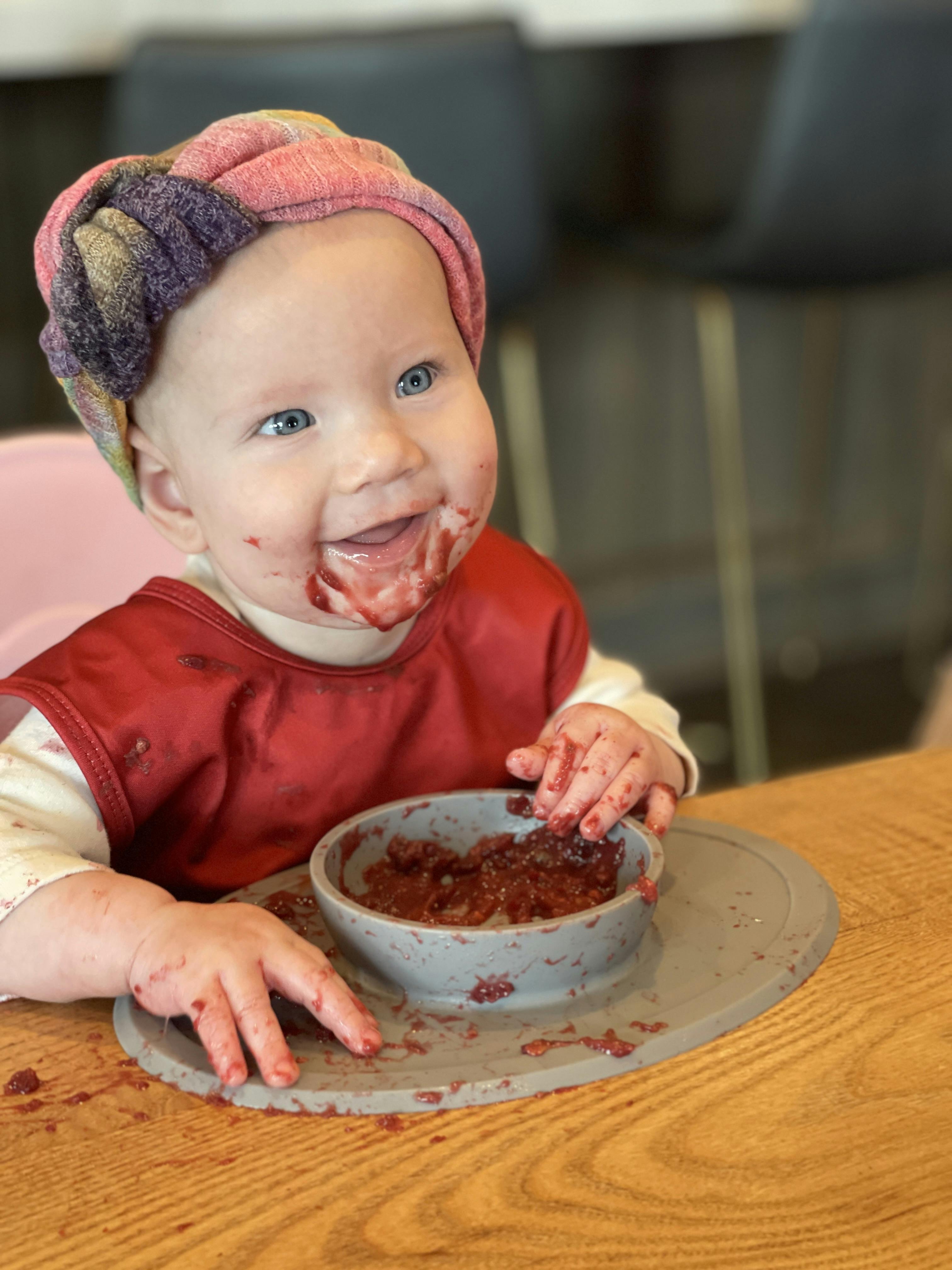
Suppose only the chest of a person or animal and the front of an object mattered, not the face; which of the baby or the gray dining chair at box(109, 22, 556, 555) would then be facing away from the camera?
the gray dining chair

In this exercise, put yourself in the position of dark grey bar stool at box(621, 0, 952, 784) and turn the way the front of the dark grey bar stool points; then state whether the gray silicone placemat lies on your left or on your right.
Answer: on your left

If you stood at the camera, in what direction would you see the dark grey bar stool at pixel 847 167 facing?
facing away from the viewer and to the left of the viewer

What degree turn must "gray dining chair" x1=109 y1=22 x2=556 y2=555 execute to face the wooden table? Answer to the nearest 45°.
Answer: approximately 180°

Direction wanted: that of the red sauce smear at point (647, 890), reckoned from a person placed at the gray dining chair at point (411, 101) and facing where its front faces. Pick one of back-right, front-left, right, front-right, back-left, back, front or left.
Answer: back

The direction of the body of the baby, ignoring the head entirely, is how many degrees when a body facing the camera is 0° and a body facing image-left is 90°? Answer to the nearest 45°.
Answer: approximately 315°

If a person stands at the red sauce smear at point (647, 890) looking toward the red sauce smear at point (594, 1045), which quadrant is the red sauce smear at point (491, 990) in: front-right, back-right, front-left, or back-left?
front-right

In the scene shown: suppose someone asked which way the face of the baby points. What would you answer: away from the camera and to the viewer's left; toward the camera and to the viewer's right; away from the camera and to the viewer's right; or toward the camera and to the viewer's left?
toward the camera and to the viewer's right

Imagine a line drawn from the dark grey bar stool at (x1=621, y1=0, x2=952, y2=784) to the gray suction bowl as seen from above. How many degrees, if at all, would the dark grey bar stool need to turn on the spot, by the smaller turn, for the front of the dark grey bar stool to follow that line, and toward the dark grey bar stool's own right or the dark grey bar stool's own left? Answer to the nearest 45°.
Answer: approximately 135° to the dark grey bar stool's own left

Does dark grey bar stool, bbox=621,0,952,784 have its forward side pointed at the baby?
no

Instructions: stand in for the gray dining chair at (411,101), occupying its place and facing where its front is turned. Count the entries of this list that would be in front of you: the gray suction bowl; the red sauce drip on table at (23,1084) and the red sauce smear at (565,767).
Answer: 0

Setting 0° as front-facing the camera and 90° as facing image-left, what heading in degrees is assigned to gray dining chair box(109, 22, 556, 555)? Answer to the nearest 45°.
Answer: approximately 180°

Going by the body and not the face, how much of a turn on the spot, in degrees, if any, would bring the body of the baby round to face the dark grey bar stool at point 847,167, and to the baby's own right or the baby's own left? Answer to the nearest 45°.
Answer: approximately 90° to the baby's own left

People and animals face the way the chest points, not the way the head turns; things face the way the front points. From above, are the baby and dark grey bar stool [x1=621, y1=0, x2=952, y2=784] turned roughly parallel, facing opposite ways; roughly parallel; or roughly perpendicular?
roughly parallel, facing opposite ways

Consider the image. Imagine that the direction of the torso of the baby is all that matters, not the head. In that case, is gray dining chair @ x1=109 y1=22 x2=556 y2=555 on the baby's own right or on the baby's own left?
on the baby's own left
